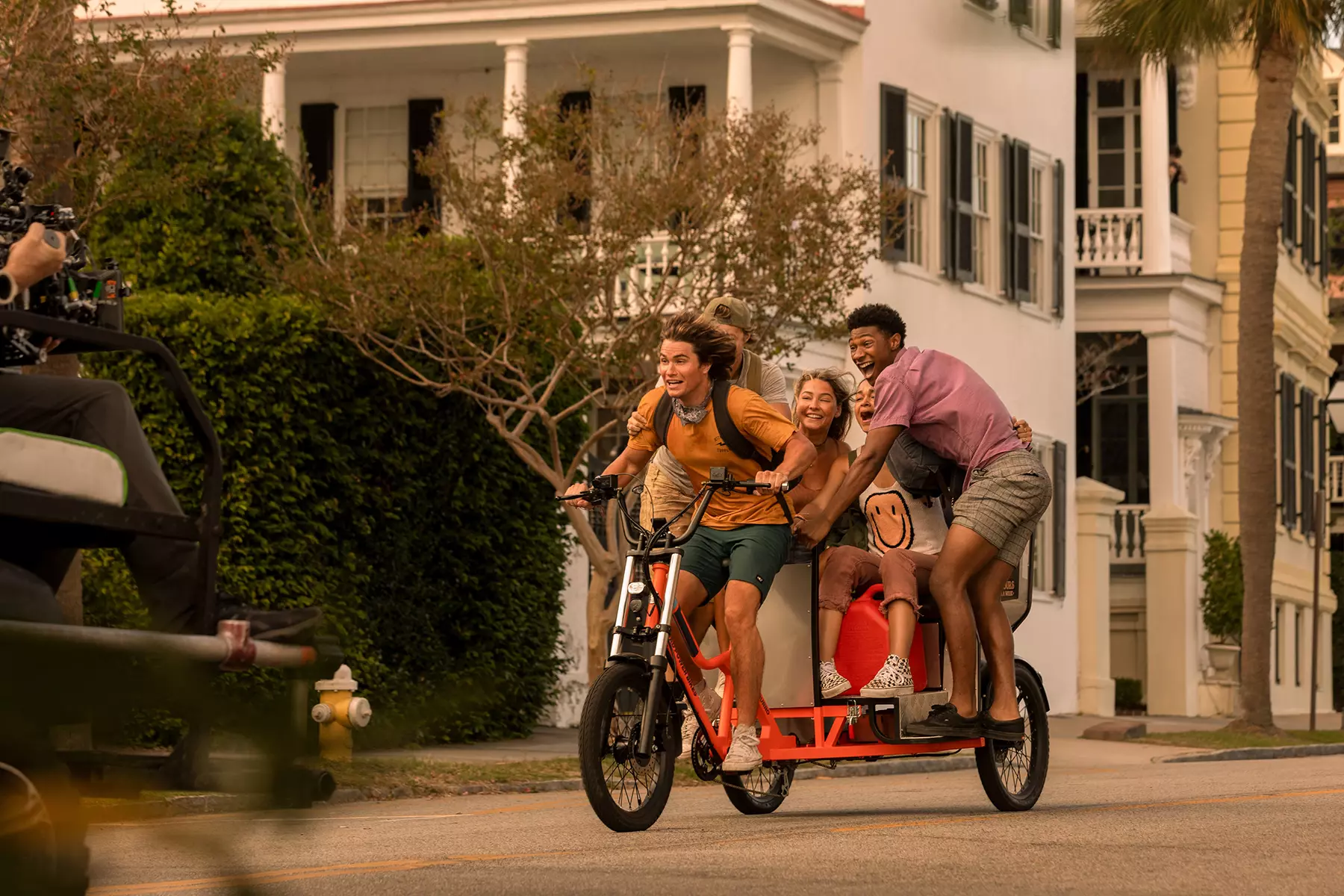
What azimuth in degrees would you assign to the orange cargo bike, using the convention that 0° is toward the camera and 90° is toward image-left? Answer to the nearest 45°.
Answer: approximately 45°

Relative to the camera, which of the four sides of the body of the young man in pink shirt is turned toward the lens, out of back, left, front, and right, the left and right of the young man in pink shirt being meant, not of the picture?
left

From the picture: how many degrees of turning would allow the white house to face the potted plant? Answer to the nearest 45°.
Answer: approximately 135° to its left

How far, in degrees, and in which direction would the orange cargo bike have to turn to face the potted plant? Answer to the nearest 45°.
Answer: approximately 135° to its right

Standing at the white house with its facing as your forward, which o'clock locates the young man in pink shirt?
The young man in pink shirt is roughly at 12 o'clock from the white house.

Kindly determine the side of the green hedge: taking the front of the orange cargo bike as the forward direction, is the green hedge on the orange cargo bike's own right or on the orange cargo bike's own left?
on the orange cargo bike's own right

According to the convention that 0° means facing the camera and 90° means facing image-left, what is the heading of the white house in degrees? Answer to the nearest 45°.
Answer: approximately 0°

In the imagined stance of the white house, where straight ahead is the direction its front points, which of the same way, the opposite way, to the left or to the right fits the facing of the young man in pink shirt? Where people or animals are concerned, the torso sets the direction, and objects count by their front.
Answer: to the right

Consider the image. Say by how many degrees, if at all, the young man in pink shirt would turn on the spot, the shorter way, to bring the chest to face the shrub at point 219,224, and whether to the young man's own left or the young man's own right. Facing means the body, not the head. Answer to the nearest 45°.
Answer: approximately 45° to the young man's own right

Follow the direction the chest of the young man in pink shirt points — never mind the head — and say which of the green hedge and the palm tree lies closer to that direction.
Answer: the green hedge

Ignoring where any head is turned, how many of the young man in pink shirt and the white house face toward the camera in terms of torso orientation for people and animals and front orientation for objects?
1
